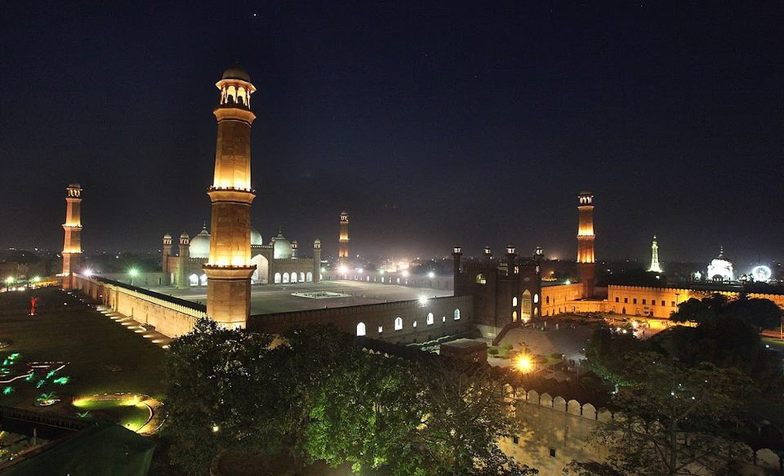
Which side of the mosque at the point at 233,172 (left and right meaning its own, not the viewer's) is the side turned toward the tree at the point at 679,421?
front

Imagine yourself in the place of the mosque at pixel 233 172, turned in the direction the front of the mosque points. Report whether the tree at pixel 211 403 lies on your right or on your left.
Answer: on your right

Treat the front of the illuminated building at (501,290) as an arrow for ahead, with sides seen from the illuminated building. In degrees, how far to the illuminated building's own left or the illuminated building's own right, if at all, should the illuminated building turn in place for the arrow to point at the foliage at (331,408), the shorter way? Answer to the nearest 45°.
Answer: approximately 45° to the illuminated building's own right

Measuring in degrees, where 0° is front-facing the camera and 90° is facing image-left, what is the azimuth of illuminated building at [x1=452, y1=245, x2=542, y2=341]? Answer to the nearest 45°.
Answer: approximately 315°

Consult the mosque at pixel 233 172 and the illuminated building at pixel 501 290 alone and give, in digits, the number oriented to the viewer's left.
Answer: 0

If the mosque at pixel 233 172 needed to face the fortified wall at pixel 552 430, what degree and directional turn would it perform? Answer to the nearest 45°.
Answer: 0° — it already faces it

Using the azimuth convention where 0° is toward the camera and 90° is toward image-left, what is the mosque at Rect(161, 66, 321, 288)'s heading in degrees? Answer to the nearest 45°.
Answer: approximately 315°

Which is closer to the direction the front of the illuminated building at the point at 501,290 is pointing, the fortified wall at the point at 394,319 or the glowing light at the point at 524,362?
the glowing light
